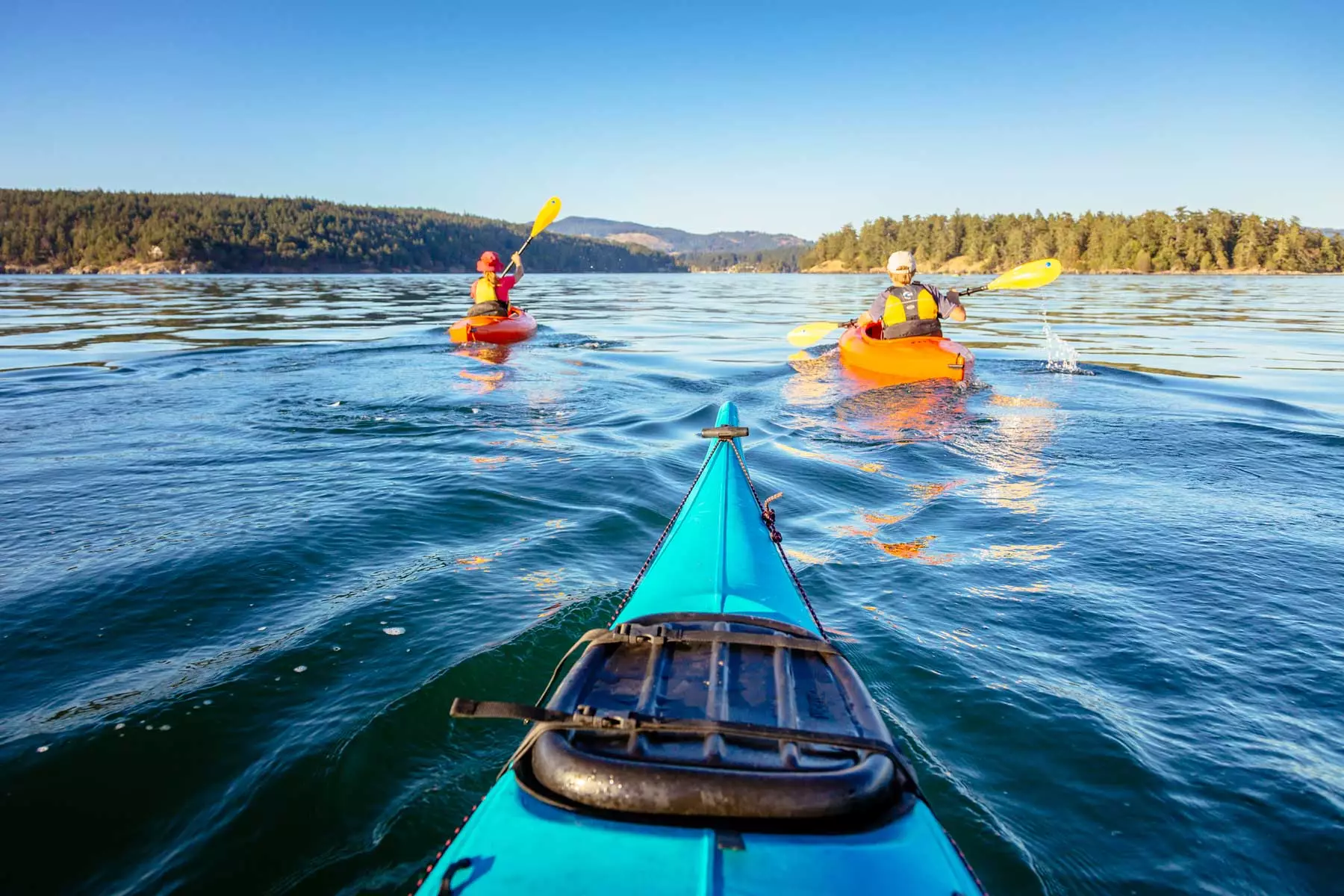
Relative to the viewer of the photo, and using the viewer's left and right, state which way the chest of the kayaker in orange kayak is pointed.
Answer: facing away from the viewer

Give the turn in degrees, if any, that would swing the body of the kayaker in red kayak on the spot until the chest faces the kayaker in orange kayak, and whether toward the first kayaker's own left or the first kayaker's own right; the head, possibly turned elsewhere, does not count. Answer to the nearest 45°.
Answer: approximately 135° to the first kayaker's own right

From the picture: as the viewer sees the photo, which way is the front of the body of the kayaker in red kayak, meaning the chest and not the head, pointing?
away from the camera

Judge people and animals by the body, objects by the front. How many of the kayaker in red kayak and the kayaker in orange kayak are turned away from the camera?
2

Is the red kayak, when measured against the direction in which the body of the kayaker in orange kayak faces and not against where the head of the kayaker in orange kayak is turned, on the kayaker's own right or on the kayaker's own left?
on the kayaker's own left

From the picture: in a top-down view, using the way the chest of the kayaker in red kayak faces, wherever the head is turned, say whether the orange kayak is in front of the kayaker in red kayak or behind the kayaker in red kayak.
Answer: behind
